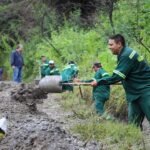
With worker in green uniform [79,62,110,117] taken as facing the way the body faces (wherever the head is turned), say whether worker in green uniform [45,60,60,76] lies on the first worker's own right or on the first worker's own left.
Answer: on the first worker's own right

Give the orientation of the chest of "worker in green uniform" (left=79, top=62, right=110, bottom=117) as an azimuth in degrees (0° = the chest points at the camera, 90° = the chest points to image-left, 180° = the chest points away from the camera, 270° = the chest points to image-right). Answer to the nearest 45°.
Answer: approximately 90°

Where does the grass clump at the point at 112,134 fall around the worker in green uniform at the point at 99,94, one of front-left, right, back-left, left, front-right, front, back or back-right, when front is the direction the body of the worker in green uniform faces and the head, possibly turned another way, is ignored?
left

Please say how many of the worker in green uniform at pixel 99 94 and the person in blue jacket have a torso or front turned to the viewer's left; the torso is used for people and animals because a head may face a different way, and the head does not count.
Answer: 1

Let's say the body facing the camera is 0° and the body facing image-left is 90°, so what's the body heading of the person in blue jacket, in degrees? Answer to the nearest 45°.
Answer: approximately 315°

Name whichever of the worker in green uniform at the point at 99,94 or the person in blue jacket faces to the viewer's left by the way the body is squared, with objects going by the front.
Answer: the worker in green uniform
